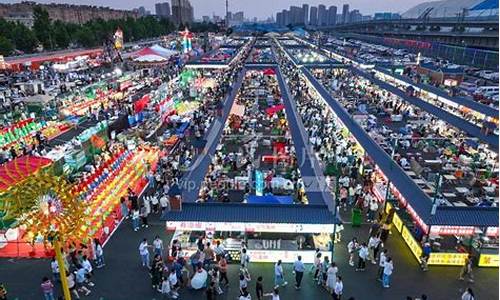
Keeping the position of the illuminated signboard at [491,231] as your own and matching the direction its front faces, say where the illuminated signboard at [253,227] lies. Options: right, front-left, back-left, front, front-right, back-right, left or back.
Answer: front-right

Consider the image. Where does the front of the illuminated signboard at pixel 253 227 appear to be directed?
toward the camera

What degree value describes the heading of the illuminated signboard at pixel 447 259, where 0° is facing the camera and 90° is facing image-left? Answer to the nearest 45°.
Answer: approximately 0°

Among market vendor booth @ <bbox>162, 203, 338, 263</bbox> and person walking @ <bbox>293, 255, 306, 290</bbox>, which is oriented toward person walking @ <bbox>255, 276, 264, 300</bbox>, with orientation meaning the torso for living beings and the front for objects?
the market vendor booth

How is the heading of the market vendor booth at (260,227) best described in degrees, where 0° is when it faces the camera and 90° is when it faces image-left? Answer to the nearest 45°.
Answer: approximately 0°

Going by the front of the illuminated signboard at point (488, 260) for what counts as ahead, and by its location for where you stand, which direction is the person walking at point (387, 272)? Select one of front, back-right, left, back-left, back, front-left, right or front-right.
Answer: front-right

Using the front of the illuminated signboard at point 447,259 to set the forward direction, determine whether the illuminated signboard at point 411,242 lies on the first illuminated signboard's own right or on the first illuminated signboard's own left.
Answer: on the first illuminated signboard's own right

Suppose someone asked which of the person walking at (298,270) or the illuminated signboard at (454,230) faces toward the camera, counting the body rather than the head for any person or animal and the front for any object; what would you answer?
the illuminated signboard

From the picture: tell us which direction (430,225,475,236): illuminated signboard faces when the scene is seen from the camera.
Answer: facing the viewer

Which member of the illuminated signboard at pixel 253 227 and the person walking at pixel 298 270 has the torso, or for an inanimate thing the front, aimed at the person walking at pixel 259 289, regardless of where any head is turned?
the illuminated signboard

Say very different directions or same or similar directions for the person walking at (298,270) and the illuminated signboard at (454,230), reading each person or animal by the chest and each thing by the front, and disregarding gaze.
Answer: very different directions

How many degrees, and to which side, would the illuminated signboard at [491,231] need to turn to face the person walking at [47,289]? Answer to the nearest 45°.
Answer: approximately 45° to its right

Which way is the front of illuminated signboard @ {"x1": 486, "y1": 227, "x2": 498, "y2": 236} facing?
toward the camera

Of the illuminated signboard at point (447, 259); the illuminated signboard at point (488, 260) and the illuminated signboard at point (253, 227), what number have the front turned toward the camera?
3

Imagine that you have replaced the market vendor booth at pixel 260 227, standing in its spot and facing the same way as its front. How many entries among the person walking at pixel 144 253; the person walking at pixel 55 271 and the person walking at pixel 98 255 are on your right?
3

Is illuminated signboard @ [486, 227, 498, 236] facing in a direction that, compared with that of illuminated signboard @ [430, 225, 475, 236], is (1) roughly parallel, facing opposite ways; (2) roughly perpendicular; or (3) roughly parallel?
roughly parallel

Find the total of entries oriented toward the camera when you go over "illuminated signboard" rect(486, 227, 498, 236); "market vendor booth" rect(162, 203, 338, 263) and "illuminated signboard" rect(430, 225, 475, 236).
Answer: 3
